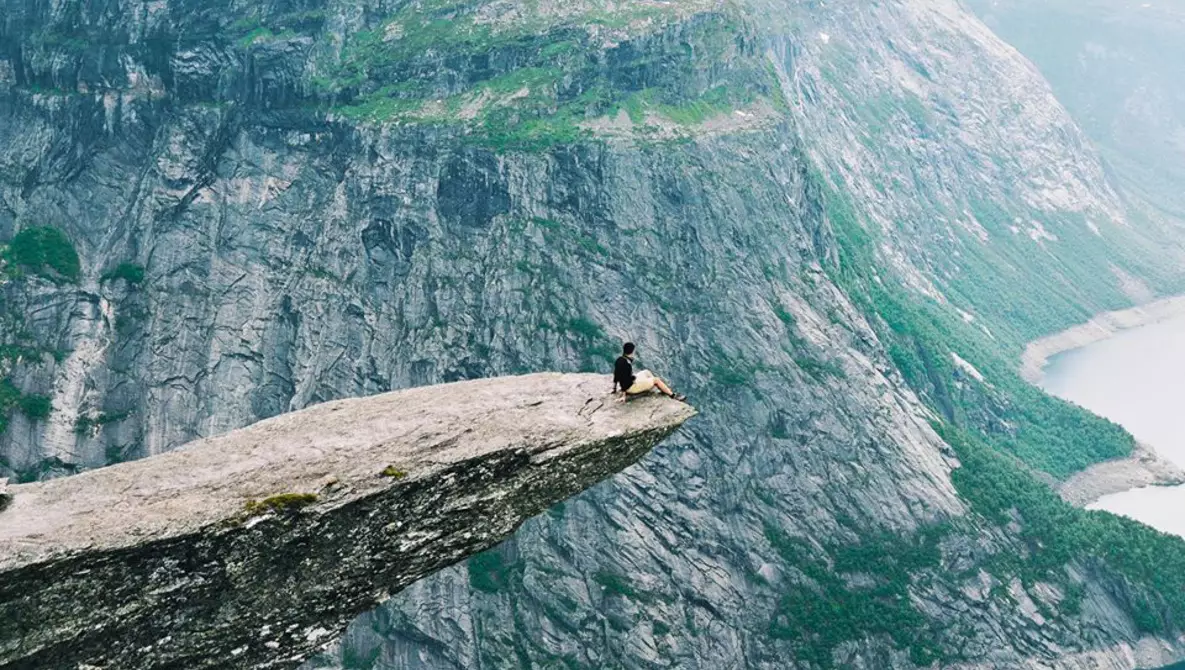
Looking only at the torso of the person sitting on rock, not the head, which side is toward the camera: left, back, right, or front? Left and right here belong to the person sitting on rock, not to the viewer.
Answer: right
